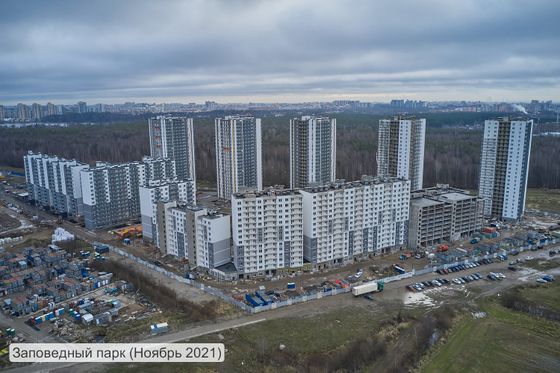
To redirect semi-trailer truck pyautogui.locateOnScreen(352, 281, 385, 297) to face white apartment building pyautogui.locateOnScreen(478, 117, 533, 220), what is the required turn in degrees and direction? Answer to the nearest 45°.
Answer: approximately 45° to its left

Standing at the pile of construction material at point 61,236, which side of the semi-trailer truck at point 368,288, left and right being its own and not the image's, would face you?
back

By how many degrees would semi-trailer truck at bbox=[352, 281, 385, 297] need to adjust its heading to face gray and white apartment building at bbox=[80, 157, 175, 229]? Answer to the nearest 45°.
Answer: approximately 135° to its left

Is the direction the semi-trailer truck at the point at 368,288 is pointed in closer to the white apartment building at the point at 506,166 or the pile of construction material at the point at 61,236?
the white apartment building

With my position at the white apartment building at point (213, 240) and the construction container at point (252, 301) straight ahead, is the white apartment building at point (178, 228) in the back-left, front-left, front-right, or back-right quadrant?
back-right

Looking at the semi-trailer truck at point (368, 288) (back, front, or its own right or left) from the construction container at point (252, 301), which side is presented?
back

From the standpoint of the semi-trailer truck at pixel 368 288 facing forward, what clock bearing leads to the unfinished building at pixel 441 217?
The unfinished building is roughly at 10 o'clock from the semi-trailer truck.

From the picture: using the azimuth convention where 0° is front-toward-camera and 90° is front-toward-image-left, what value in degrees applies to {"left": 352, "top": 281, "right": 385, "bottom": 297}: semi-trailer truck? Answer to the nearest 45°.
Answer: approximately 270°

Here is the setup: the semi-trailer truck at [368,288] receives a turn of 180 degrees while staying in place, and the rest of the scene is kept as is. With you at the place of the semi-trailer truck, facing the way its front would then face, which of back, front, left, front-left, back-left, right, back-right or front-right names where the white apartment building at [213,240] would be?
front

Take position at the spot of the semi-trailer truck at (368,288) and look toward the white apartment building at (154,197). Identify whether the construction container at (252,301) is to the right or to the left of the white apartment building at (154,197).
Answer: left

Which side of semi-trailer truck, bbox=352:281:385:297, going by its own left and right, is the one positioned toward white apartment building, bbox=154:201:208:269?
back

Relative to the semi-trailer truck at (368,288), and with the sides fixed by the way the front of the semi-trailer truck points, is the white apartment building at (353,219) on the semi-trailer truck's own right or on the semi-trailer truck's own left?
on the semi-trailer truck's own left

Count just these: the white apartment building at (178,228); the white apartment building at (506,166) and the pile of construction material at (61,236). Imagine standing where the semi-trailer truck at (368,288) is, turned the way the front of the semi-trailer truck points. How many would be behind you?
2
